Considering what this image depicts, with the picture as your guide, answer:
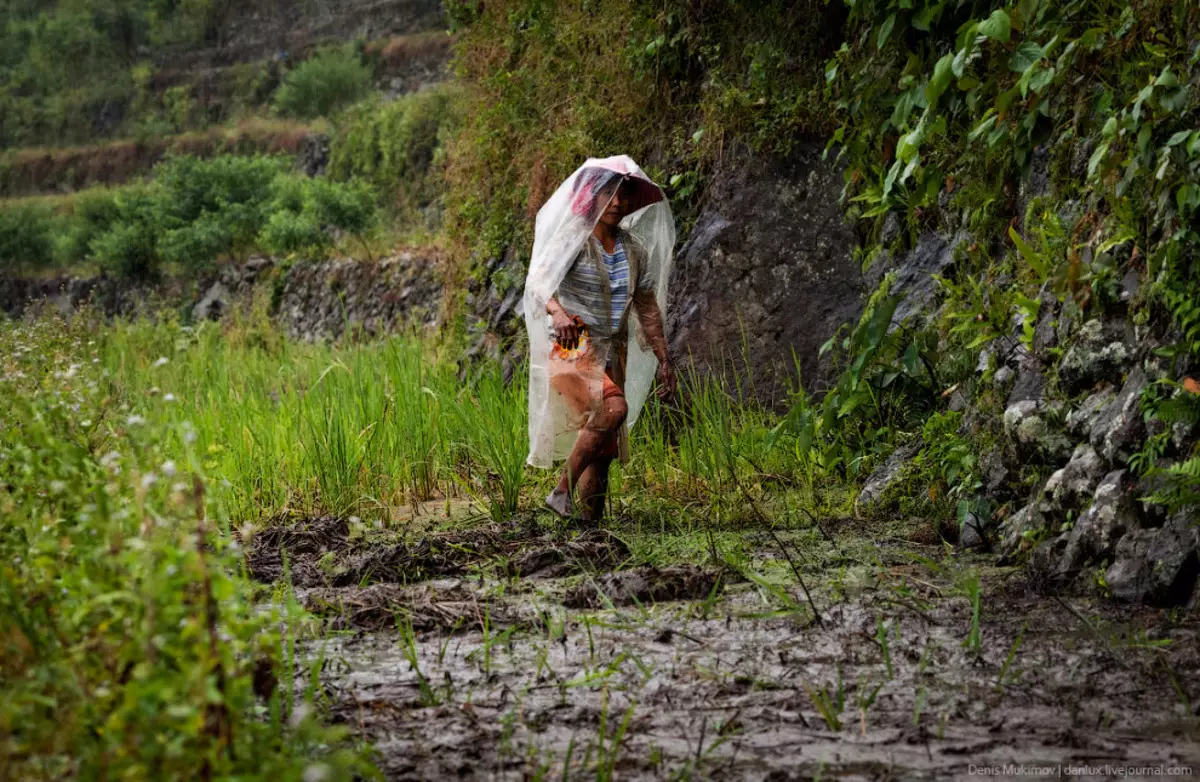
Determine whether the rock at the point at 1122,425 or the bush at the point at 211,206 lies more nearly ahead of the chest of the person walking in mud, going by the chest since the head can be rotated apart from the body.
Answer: the rock

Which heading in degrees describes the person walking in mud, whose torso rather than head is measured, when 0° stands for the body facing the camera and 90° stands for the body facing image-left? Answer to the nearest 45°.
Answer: approximately 315°

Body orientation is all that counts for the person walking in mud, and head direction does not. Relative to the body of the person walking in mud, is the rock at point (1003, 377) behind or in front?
in front

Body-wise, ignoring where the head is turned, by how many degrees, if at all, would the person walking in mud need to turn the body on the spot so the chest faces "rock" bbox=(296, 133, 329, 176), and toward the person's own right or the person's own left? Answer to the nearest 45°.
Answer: approximately 135° to the person's own left

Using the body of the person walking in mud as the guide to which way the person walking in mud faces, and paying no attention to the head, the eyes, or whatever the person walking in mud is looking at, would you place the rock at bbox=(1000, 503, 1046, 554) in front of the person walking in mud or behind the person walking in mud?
in front
